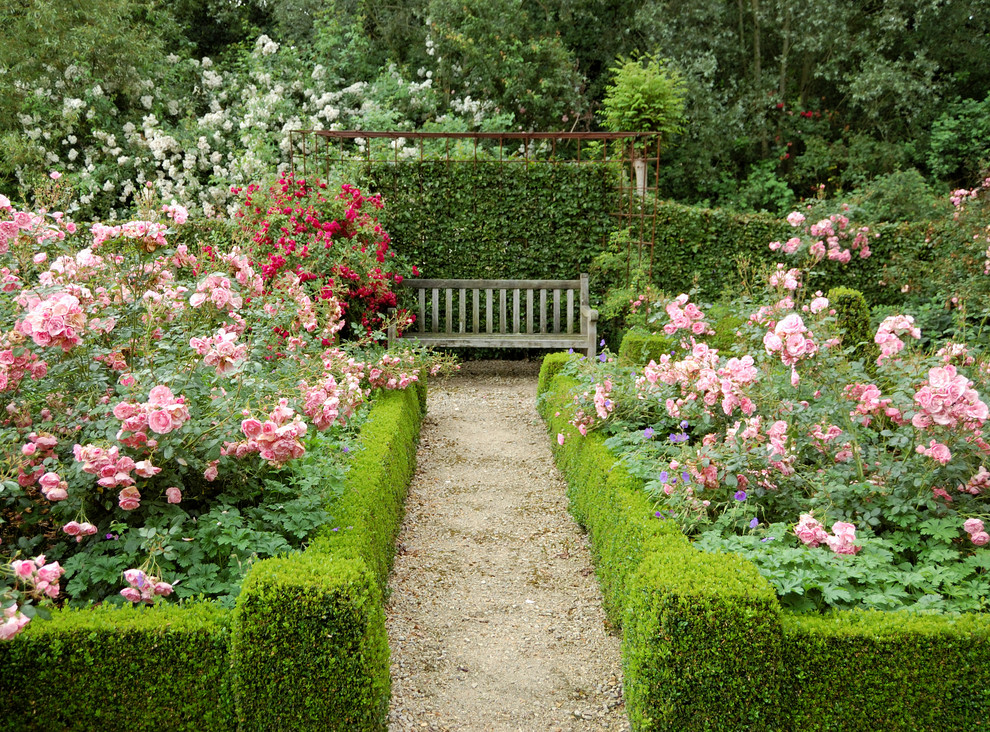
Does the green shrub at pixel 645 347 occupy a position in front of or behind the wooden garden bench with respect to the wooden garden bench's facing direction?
in front

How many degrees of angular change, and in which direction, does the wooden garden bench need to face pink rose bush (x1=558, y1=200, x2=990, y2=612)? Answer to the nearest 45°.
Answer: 0° — it already faces it

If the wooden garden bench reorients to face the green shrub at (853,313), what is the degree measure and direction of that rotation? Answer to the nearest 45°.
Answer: approximately 45° to its left

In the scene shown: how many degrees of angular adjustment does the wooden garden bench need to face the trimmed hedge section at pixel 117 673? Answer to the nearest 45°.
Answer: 0° — it already faces it

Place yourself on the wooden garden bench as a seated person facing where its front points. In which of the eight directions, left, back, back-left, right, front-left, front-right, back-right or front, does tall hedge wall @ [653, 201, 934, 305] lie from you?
left

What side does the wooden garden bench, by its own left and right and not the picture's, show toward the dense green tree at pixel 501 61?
back

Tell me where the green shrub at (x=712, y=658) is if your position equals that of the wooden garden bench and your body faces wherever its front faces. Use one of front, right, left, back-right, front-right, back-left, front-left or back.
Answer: front

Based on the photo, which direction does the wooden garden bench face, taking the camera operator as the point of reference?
facing the viewer

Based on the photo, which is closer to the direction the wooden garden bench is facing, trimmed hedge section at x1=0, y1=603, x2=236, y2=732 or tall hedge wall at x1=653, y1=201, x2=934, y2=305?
the trimmed hedge section

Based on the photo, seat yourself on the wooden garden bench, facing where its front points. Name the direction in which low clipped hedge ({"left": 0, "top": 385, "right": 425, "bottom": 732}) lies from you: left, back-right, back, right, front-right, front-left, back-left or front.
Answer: front

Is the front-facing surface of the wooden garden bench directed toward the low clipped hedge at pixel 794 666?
yes

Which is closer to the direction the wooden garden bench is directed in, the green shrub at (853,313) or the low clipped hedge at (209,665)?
the low clipped hedge
